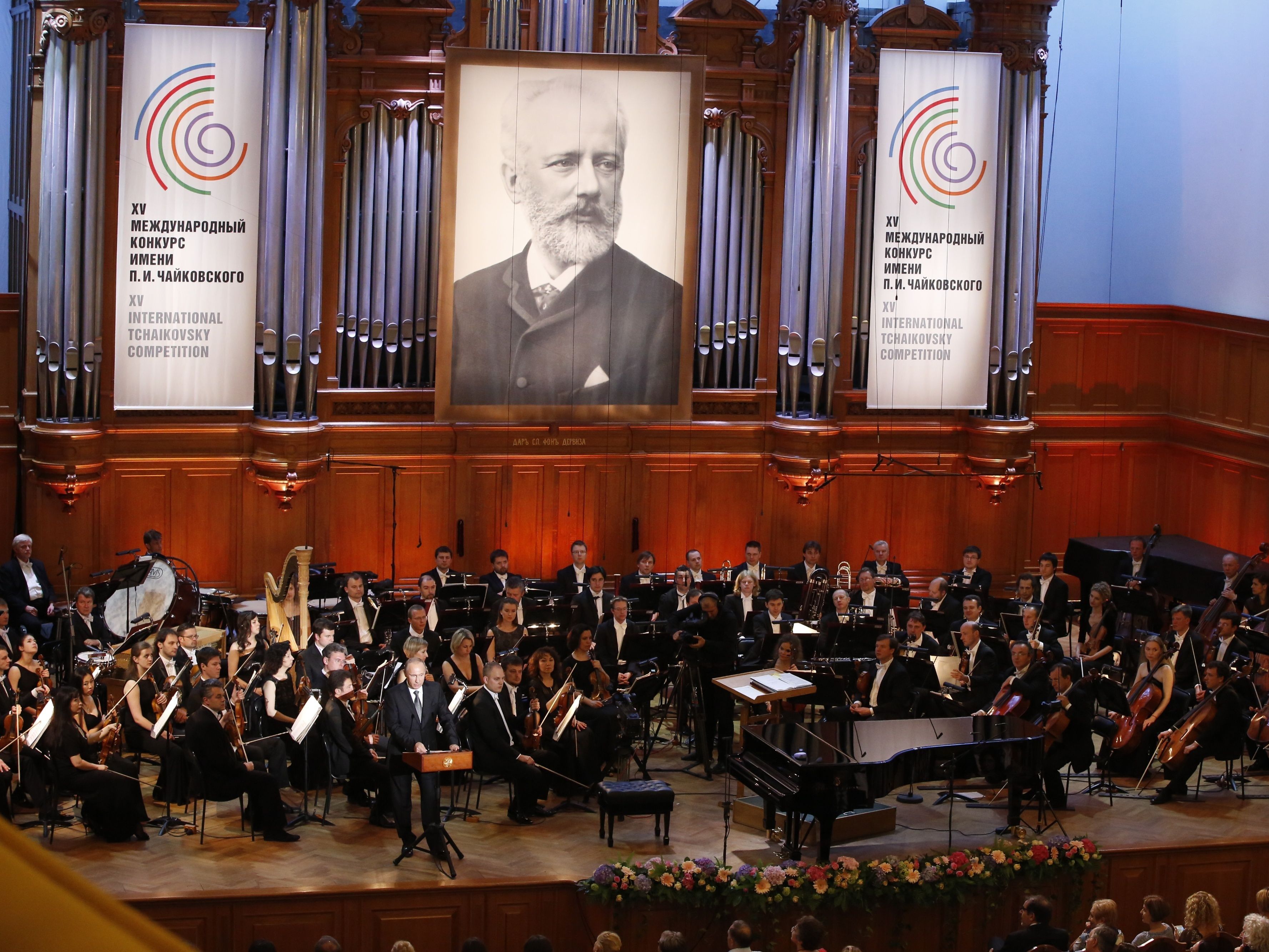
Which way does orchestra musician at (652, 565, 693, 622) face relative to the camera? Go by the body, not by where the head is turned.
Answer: toward the camera

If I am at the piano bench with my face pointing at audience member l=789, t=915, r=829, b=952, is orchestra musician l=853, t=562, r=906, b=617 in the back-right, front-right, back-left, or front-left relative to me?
back-left

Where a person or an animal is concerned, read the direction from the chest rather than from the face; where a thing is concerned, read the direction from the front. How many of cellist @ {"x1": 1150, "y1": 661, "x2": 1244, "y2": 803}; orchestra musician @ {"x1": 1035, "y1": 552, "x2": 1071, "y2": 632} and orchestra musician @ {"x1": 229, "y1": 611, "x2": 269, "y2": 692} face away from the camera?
0

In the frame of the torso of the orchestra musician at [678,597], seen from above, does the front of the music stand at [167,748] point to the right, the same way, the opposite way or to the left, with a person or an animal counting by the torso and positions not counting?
to the right

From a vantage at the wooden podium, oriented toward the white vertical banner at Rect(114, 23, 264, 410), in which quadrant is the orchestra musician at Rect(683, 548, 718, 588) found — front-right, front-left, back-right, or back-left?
front-right

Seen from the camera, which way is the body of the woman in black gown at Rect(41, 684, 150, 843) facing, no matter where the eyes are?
to the viewer's right

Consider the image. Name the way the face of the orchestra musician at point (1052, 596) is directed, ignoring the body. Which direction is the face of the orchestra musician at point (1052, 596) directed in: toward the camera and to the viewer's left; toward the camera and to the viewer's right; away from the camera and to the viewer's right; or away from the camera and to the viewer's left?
toward the camera and to the viewer's left

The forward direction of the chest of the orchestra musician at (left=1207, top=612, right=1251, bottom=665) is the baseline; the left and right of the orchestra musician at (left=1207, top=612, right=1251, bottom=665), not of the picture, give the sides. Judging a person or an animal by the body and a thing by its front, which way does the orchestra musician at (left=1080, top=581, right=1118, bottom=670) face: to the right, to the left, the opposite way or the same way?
the same way

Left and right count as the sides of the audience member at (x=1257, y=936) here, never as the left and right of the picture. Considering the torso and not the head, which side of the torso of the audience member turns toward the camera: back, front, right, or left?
back

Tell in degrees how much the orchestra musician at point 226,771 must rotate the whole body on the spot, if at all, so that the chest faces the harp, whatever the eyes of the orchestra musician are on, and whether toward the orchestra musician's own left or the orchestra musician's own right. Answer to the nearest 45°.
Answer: approximately 90° to the orchestra musician's own left

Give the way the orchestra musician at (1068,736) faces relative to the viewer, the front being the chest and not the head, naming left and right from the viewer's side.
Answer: facing to the left of the viewer

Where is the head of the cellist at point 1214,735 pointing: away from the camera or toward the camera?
toward the camera

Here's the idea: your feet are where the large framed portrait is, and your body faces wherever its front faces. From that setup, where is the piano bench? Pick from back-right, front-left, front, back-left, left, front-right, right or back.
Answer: front

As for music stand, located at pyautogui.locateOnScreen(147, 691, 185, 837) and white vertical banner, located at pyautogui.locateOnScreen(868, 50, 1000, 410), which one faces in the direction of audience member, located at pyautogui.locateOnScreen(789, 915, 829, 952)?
the white vertical banner

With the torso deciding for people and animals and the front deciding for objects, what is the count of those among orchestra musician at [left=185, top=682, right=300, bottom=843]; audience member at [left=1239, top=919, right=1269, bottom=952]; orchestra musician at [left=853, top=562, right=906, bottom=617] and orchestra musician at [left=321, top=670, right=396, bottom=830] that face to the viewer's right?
2

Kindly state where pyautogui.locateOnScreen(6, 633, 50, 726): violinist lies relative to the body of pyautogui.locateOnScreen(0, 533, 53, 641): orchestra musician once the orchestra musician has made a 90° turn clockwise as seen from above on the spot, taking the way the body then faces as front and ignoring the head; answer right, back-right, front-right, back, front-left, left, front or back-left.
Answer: front-left
